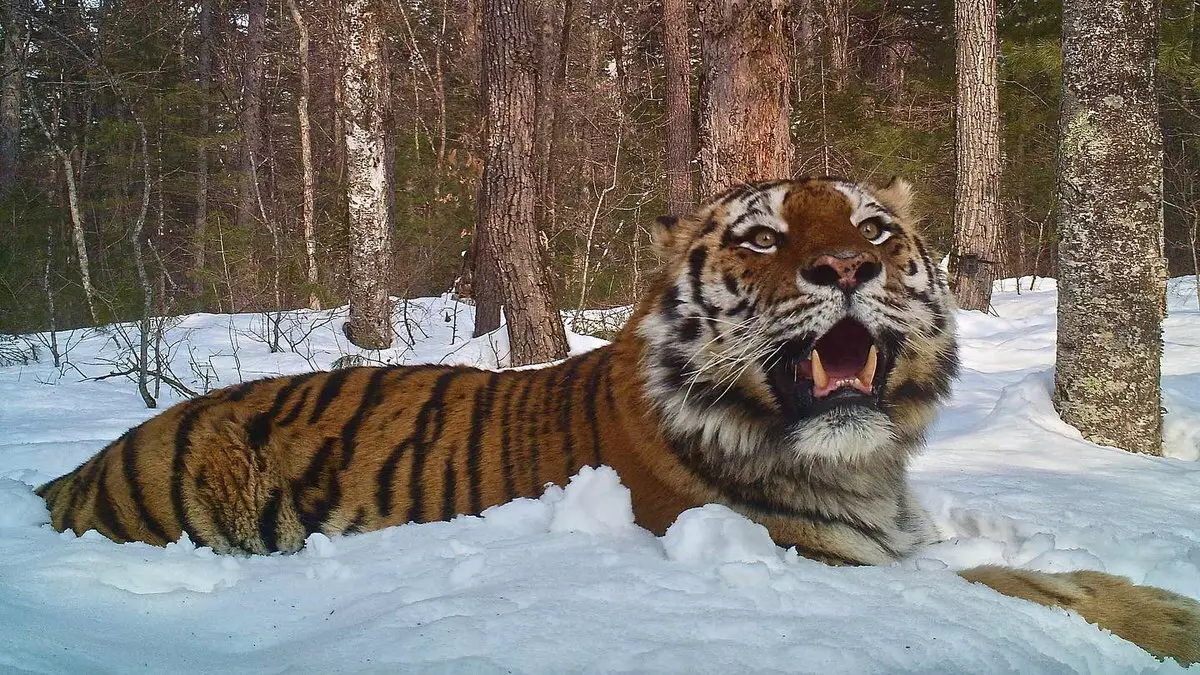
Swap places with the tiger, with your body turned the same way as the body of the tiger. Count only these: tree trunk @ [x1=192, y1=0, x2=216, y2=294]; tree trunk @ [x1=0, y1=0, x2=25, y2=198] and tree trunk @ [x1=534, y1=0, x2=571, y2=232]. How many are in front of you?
0

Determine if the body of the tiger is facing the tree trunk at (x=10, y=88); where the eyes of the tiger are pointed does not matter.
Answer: no

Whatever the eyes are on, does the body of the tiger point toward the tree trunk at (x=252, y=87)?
no

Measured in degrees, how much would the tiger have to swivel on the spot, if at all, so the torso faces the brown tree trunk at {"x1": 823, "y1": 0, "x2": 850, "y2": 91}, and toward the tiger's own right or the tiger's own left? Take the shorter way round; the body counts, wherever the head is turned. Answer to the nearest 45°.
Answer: approximately 135° to the tiger's own left

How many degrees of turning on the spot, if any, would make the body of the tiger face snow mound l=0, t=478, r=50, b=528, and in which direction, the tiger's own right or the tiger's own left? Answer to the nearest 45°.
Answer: approximately 135° to the tiger's own right

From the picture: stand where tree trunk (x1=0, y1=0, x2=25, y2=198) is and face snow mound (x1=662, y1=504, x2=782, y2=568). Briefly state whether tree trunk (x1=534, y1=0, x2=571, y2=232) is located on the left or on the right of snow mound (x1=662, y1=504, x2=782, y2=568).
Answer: left

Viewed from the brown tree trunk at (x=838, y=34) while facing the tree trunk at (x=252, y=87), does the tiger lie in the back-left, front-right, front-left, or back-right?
front-left

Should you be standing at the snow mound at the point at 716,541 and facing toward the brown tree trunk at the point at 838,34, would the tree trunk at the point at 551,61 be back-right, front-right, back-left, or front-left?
front-left

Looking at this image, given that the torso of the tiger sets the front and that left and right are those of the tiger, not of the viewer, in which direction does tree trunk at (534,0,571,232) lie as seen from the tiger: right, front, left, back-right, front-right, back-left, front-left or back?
back-left

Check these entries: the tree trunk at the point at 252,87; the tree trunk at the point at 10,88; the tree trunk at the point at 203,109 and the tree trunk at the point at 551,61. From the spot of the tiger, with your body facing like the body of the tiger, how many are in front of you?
0

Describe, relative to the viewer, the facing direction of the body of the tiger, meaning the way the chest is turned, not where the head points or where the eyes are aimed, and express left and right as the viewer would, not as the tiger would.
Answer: facing the viewer and to the right of the viewer
